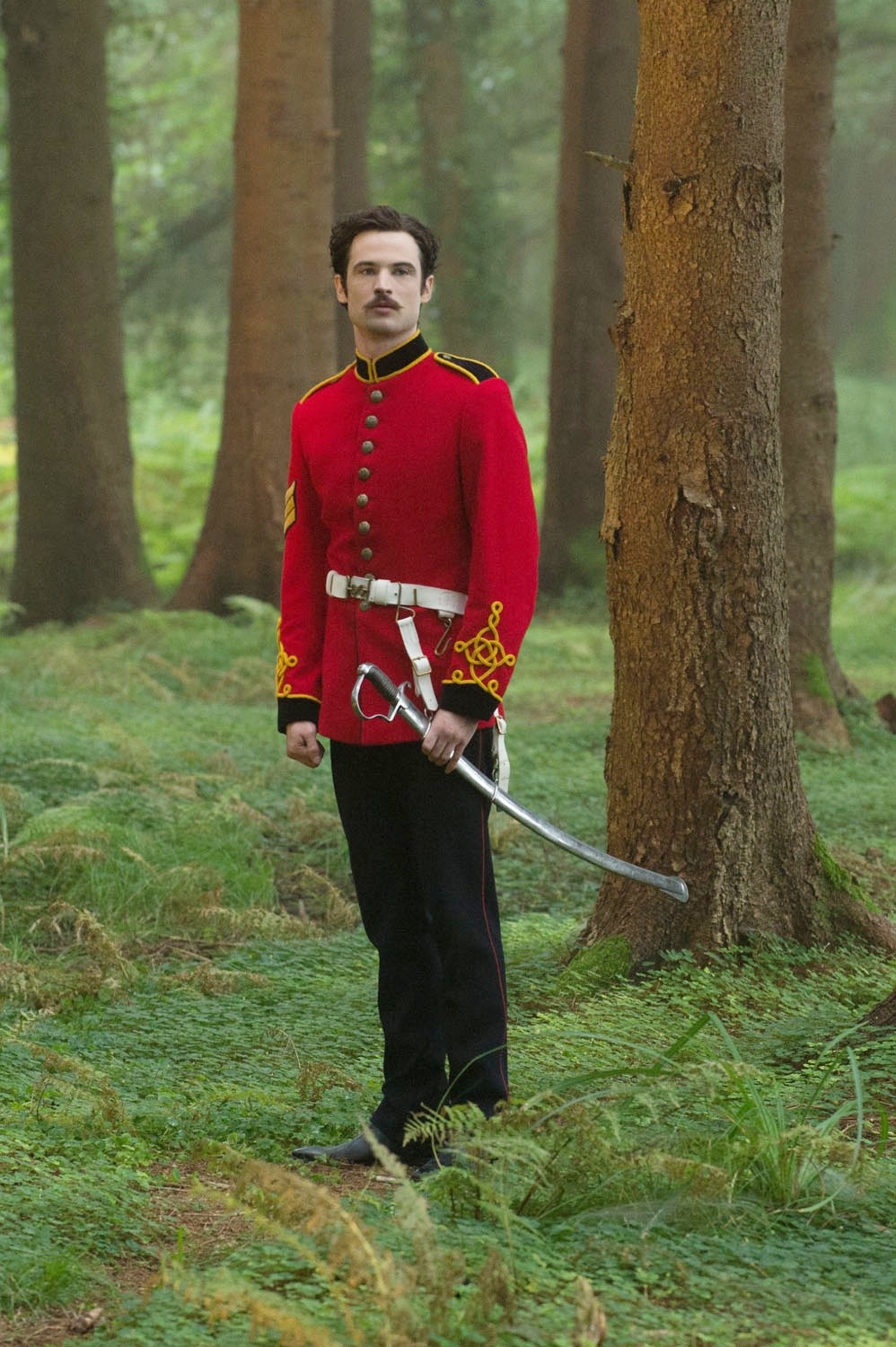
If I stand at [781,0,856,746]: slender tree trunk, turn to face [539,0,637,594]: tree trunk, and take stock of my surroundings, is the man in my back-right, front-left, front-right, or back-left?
back-left

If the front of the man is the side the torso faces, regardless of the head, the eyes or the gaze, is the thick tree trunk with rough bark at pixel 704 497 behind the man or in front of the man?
behind

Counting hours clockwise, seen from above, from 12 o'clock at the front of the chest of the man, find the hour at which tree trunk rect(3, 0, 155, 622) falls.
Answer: The tree trunk is roughly at 4 o'clock from the man.

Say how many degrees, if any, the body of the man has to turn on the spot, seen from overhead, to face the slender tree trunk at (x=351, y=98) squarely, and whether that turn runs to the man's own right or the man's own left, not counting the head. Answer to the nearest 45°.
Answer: approximately 135° to the man's own right

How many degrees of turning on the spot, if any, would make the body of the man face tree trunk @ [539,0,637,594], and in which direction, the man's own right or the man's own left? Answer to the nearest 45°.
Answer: approximately 135° to the man's own right

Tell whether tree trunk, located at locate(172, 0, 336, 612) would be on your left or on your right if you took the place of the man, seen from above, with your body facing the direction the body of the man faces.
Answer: on your right

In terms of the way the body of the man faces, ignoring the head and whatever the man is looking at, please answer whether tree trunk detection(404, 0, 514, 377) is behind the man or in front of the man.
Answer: behind

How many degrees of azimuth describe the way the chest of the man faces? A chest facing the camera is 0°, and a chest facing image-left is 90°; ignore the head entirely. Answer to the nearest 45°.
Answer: approximately 45°
